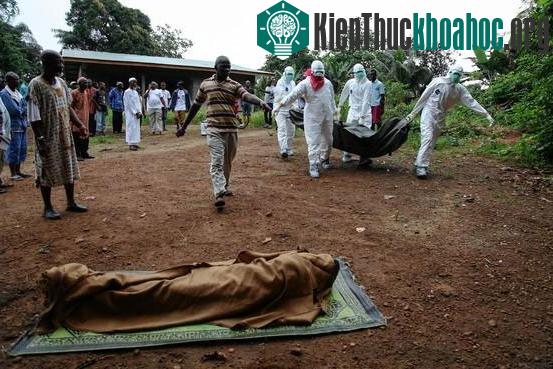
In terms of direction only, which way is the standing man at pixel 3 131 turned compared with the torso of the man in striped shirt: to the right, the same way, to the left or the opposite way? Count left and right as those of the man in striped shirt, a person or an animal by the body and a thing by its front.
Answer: to the left

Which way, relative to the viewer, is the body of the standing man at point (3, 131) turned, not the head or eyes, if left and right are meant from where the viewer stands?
facing to the right of the viewer

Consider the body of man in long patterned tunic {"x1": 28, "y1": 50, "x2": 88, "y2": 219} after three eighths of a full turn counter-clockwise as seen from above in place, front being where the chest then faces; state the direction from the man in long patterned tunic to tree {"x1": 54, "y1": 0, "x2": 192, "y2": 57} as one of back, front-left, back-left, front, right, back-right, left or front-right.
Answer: front

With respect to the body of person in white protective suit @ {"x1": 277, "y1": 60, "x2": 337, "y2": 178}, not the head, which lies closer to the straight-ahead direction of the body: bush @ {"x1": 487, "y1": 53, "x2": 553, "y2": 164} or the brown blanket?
the brown blanket

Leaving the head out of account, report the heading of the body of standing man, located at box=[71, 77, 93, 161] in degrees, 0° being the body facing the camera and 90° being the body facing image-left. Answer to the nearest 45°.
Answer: approximately 315°

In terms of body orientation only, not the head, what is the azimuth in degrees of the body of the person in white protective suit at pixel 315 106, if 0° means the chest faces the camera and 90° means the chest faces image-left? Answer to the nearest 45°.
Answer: approximately 0°
